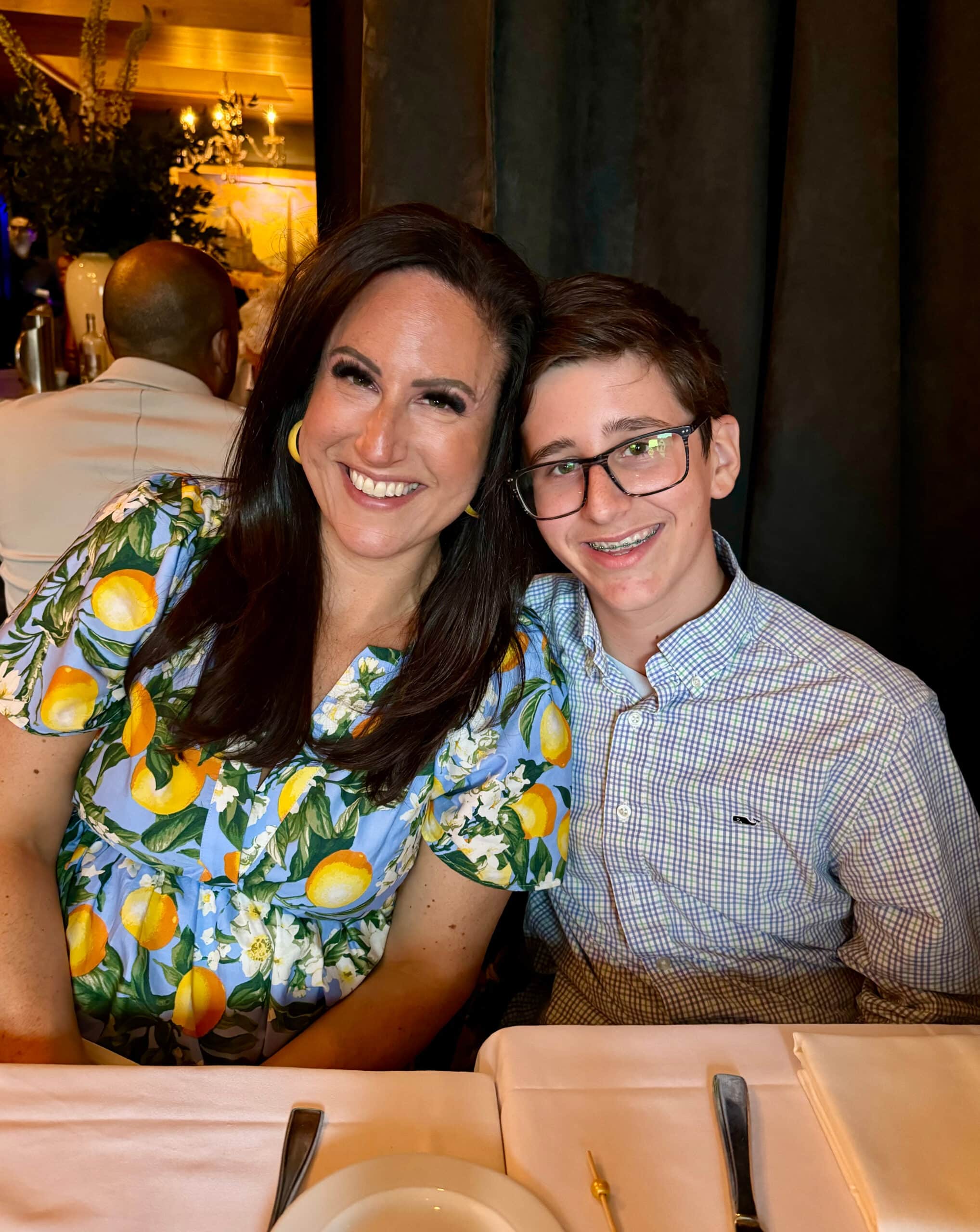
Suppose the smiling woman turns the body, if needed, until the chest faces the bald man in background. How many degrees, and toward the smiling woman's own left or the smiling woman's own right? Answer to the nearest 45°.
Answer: approximately 180°

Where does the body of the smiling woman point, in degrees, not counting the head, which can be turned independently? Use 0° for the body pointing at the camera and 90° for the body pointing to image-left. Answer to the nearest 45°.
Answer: approximately 0°

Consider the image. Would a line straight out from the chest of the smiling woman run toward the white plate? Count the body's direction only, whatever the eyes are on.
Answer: yes

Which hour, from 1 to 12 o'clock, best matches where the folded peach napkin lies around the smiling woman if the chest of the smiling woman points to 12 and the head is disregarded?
The folded peach napkin is roughly at 11 o'clock from the smiling woman.

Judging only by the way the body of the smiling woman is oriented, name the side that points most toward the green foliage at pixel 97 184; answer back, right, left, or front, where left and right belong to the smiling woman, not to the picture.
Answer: back

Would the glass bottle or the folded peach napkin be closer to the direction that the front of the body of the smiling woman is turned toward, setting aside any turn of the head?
the folded peach napkin
